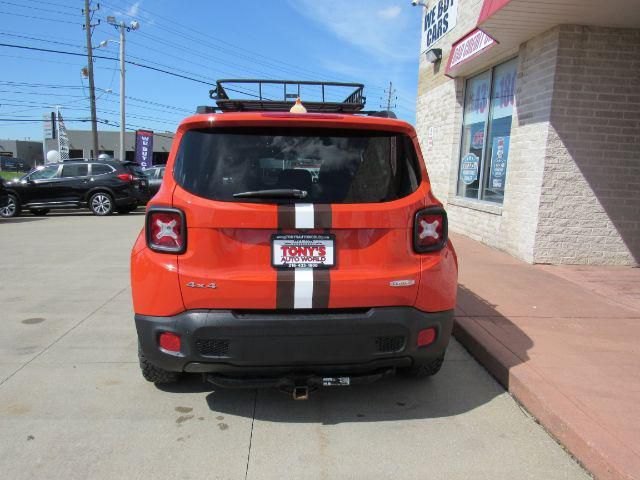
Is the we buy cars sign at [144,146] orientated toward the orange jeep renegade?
yes

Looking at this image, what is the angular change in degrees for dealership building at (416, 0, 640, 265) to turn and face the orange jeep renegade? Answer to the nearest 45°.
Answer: approximately 45° to its left

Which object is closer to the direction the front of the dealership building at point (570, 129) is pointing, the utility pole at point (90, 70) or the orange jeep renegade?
the orange jeep renegade

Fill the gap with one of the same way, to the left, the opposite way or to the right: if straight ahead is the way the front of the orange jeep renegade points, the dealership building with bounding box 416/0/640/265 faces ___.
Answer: to the left

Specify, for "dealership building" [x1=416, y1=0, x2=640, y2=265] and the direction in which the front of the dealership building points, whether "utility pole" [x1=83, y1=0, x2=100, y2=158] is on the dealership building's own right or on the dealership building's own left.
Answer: on the dealership building's own right

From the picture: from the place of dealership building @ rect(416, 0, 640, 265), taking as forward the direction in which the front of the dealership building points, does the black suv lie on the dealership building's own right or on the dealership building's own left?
on the dealership building's own right

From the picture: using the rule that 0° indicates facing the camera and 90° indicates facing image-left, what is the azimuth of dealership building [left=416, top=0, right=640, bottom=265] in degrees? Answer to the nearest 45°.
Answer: approximately 45°

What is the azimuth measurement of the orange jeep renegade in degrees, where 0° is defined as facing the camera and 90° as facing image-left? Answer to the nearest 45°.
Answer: approximately 180°

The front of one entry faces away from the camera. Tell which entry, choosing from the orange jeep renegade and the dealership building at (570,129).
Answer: the orange jeep renegade

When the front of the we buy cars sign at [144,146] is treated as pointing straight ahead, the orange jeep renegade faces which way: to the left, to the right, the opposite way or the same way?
the opposite way

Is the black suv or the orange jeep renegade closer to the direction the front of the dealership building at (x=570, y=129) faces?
the orange jeep renegade

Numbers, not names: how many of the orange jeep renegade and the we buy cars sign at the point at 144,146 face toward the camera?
1

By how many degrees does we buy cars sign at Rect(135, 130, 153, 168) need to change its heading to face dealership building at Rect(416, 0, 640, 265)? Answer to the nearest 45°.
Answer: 0° — it already faces it

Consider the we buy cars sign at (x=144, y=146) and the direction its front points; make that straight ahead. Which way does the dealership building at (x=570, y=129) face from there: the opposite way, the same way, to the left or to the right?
to the right
